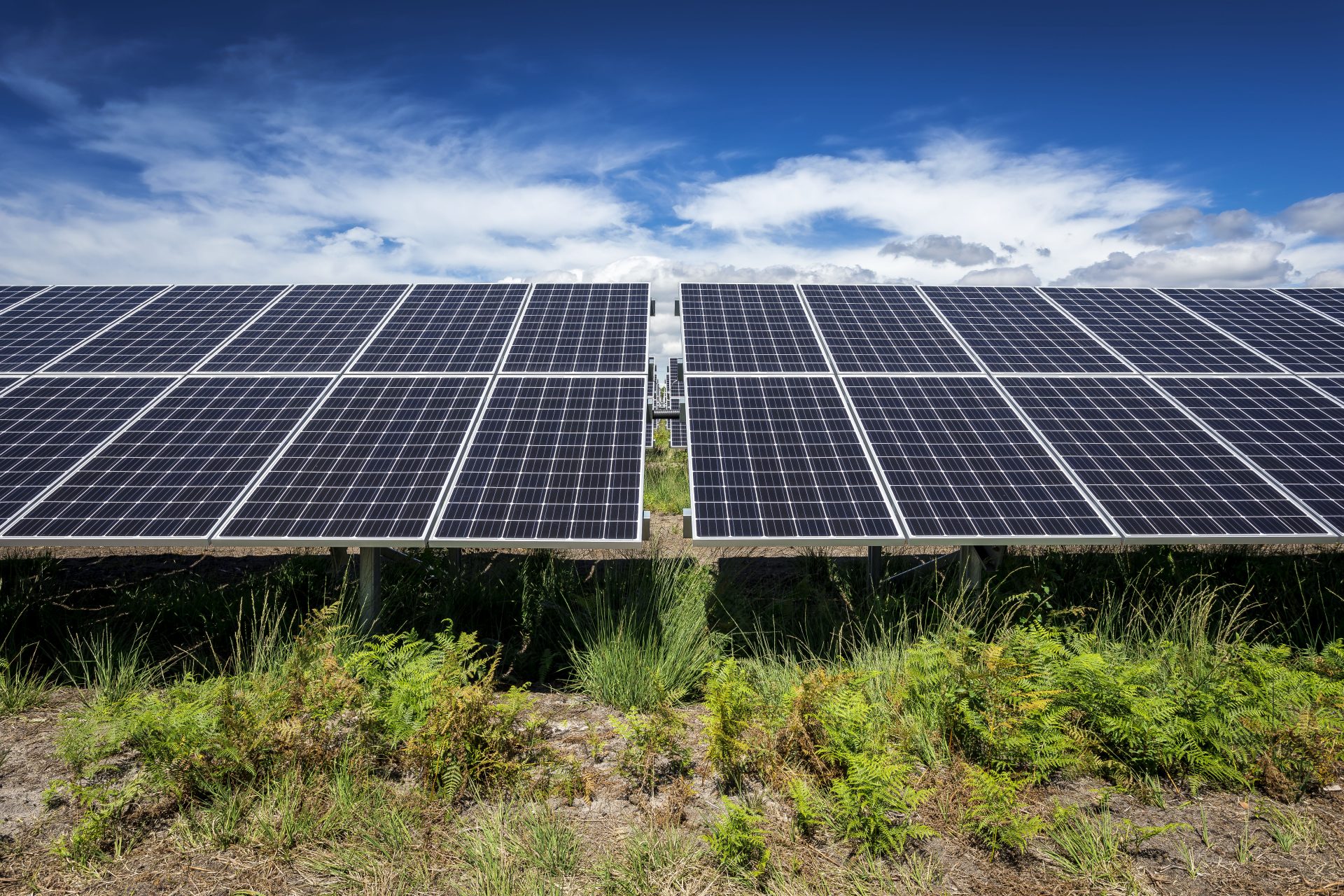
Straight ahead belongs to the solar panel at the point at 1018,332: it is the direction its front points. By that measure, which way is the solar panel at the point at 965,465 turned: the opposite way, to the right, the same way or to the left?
the same way

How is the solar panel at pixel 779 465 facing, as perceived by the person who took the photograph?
facing the viewer

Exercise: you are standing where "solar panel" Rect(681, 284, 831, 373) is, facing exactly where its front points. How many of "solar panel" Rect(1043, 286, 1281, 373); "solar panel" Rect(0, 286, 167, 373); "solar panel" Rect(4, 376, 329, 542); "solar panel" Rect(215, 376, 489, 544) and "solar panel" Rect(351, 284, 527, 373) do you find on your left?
1

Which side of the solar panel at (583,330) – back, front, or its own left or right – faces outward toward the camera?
front

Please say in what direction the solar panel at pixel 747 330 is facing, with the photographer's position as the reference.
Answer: facing the viewer

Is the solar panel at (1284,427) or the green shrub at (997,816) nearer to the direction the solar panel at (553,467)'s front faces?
the green shrub

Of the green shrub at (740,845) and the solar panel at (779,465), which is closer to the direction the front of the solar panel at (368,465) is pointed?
the green shrub

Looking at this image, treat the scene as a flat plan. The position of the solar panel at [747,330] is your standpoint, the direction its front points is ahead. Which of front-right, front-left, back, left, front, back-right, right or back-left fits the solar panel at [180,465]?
front-right

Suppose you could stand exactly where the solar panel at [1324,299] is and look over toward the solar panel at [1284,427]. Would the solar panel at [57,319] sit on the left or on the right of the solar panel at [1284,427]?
right

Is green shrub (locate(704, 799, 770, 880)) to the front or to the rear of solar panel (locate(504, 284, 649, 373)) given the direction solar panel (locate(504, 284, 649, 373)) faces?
to the front

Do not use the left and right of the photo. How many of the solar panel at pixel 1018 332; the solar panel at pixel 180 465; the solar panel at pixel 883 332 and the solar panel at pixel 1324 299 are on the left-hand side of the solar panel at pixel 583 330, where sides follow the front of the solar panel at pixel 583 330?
3

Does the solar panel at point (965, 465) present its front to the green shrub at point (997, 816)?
yes

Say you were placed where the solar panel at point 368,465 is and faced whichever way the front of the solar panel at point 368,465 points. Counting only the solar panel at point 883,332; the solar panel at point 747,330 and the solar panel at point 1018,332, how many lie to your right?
0

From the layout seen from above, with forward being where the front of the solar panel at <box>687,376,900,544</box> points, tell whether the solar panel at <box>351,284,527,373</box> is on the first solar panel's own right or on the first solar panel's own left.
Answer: on the first solar panel's own right

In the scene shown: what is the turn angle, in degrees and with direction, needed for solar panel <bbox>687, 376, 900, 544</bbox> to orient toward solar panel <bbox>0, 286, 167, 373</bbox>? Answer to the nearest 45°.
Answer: approximately 90° to its right

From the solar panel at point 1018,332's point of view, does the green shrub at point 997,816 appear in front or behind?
in front
